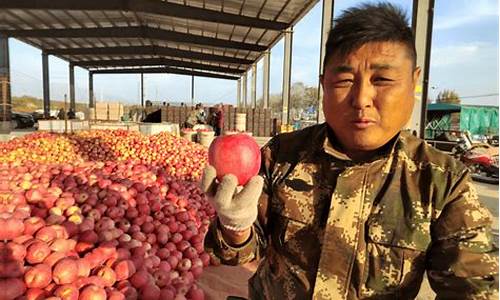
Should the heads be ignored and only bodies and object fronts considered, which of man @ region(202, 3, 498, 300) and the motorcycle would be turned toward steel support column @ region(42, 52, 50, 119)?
the motorcycle

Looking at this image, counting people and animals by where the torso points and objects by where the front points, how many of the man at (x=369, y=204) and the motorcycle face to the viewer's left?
1

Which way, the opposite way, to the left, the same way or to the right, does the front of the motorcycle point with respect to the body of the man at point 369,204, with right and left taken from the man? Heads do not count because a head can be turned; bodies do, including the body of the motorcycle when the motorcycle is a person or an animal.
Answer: to the right

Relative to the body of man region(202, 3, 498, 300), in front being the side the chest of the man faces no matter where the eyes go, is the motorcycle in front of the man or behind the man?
behind

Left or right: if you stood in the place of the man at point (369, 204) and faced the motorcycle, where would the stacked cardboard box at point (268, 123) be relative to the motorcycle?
left

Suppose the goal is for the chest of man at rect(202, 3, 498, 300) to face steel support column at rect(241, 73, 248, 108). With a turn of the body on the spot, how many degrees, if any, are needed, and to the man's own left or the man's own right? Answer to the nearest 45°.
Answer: approximately 180°

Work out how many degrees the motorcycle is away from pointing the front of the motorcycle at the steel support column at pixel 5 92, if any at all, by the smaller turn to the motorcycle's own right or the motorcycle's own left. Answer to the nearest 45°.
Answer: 0° — it already faces it

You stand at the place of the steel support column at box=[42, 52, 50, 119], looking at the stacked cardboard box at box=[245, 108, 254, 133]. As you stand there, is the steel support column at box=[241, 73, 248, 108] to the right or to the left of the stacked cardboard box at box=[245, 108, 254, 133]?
left

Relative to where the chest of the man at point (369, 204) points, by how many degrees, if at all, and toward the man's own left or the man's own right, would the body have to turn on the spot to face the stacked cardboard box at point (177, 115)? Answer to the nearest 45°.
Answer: approximately 135° to the man's own right

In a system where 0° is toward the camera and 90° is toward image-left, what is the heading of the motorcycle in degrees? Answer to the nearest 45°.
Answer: approximately 90°
